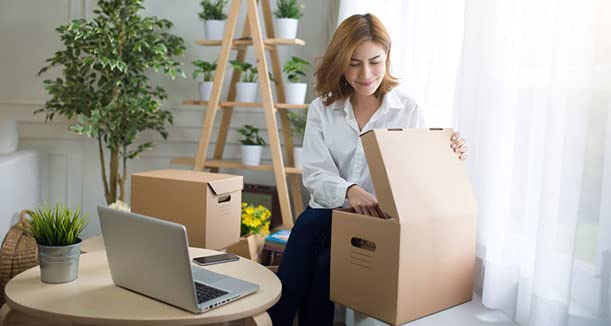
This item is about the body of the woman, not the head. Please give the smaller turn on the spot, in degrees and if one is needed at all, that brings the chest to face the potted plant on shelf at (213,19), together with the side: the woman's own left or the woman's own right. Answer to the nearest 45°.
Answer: approximately 135° to the woman's own right

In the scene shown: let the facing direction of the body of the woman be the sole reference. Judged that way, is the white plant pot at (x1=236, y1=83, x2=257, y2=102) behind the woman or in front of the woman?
behind

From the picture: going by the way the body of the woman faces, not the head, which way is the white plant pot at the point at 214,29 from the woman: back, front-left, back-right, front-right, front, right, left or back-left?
back-right

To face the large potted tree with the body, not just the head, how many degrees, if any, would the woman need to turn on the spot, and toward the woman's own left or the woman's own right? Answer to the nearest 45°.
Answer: approximately 135° to the woman's own right

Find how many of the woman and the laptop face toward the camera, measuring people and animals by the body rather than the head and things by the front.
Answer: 1
